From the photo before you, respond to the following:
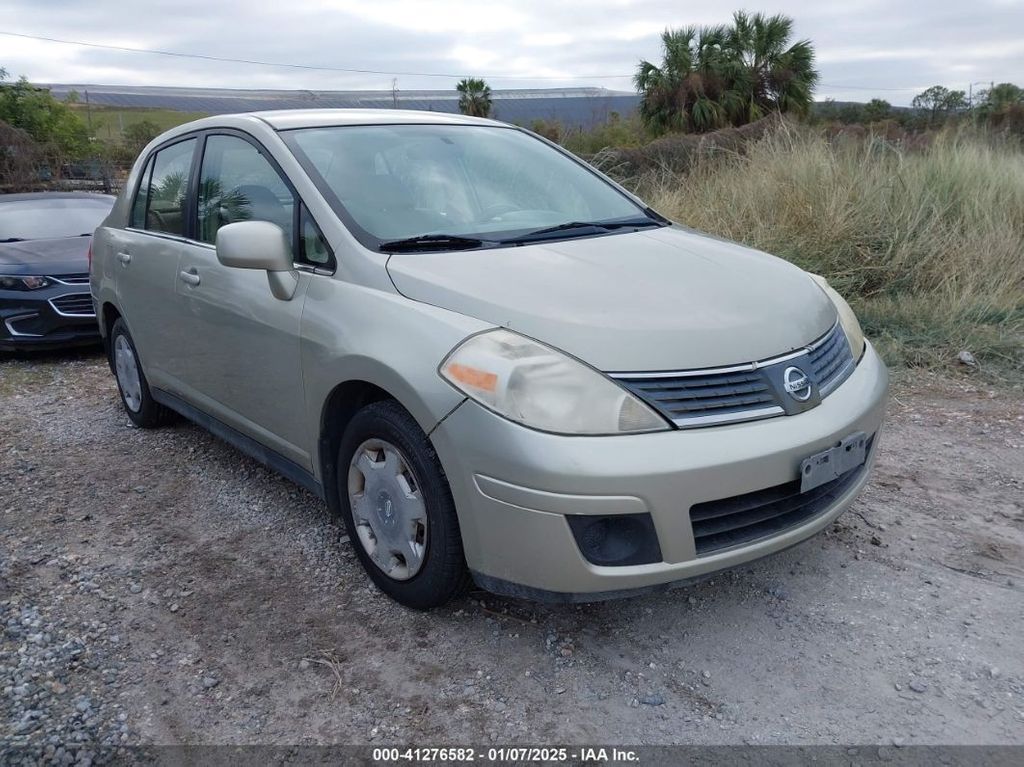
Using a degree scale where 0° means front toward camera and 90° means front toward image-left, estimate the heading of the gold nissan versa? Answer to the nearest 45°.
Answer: approximately 315°

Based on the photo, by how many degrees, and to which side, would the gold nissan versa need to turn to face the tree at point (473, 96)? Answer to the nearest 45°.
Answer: approximately 135° to its left

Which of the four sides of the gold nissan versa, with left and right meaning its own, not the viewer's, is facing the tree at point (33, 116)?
back

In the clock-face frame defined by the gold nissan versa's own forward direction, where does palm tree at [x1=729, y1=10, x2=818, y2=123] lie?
The palm tree is roughly at 8 o'clock from the gold nissan versa.

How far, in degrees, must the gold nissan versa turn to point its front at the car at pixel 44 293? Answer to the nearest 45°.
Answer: approximately 180°

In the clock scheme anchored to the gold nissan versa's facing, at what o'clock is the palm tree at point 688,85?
The palm tree is roughly at 8 o'clock from the gold nissan versa.

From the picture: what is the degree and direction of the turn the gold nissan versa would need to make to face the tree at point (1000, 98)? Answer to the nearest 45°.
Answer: approximately 90° to its left
